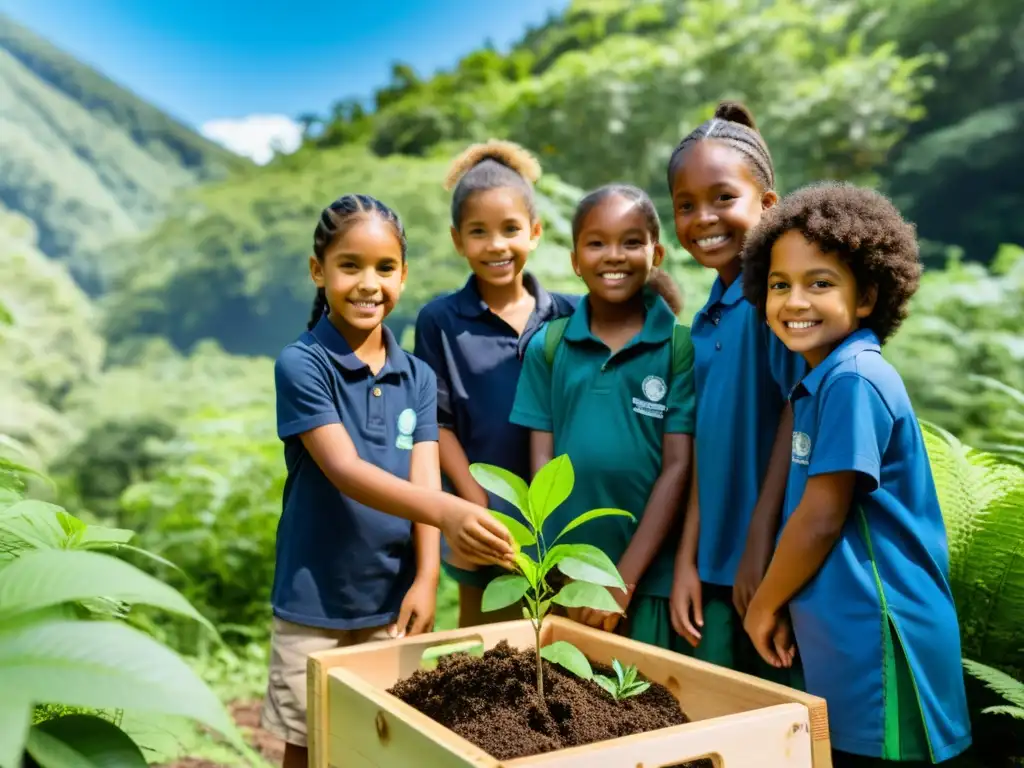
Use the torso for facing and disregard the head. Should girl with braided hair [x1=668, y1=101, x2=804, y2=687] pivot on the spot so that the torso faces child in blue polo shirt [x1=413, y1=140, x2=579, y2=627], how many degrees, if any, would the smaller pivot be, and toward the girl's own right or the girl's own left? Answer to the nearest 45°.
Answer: approximately 90° to the girl's own right

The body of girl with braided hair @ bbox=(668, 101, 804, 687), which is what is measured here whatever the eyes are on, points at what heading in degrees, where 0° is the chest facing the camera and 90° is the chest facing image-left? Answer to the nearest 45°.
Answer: approximately 45°

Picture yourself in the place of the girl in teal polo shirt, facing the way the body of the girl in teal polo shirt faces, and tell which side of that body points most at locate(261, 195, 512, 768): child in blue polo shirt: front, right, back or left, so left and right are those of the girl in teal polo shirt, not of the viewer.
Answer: right
